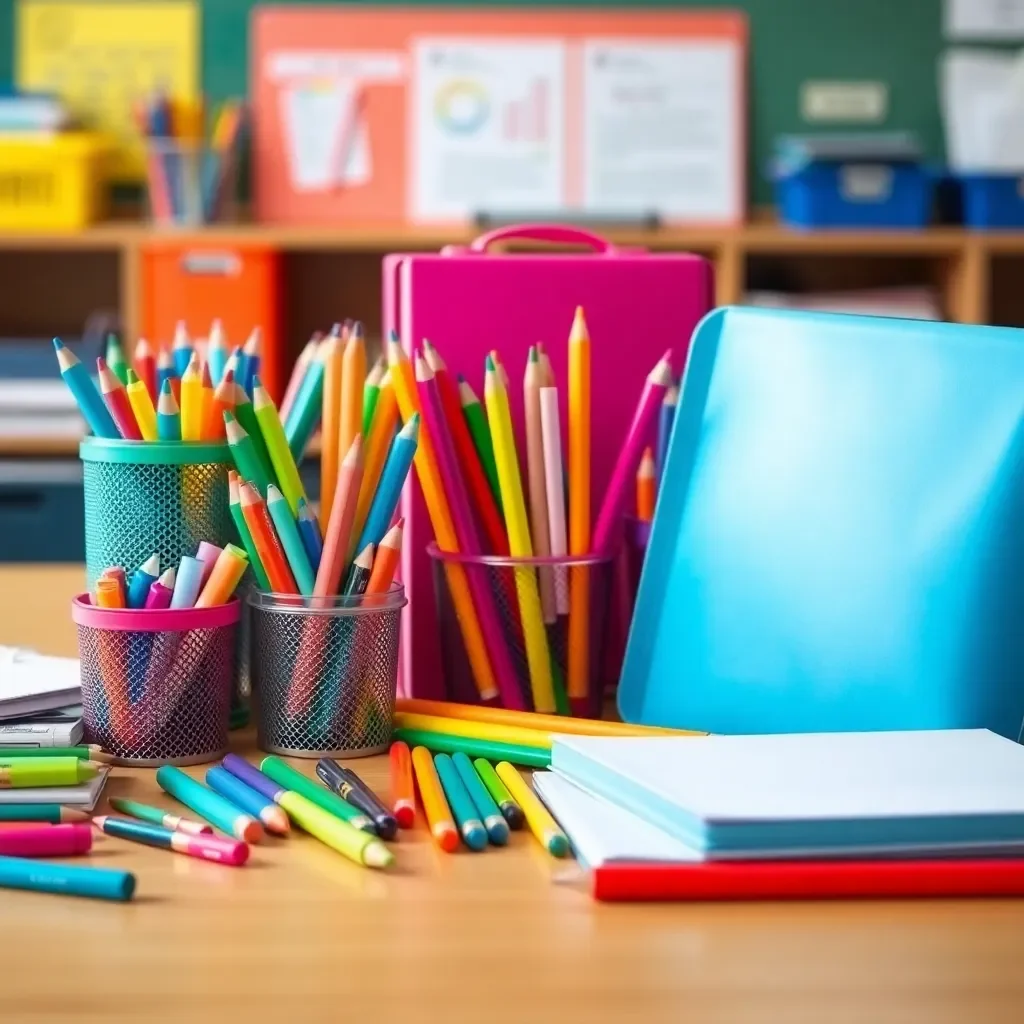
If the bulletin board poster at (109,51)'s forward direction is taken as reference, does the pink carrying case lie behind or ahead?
ahead

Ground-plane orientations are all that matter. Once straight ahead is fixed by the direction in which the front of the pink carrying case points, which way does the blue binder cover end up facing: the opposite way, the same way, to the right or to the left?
the same way

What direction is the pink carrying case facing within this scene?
toward the camera

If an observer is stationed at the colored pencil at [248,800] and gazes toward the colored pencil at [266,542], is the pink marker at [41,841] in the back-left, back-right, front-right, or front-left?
back-left

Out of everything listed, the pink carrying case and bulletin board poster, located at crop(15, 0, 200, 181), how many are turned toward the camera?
2

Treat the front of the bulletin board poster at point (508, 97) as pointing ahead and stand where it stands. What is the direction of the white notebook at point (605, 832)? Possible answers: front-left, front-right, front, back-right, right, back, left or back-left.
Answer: front

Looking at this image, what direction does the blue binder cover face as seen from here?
toward the camera

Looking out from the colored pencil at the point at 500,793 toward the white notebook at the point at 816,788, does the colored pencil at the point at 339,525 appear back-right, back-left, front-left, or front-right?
back-left

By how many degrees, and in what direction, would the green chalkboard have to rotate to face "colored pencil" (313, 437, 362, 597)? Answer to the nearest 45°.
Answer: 0° — it already faces it

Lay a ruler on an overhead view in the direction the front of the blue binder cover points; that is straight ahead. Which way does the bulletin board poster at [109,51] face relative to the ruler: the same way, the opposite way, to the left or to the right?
the same way

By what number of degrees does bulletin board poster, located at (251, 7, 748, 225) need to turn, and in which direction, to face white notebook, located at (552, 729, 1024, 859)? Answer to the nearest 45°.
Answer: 0° — it already faces it

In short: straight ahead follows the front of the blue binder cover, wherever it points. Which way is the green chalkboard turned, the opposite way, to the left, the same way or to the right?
the same way

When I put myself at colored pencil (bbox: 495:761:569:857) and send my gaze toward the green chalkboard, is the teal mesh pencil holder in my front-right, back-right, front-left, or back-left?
front-left

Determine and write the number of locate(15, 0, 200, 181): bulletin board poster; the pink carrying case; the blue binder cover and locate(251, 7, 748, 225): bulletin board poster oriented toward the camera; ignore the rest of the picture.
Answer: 4

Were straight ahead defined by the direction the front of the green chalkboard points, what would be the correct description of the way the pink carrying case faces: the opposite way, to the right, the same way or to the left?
the same way

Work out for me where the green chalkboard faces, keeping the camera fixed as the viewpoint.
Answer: facing the viewer

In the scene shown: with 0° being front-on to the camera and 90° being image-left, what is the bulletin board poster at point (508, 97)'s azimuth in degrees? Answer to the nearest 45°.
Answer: approximately 0°

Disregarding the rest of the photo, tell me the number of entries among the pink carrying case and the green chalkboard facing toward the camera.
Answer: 2

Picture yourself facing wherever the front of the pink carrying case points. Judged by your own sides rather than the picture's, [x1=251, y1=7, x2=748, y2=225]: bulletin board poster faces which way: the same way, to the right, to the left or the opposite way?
the same way

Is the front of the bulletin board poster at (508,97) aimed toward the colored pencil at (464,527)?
yes
